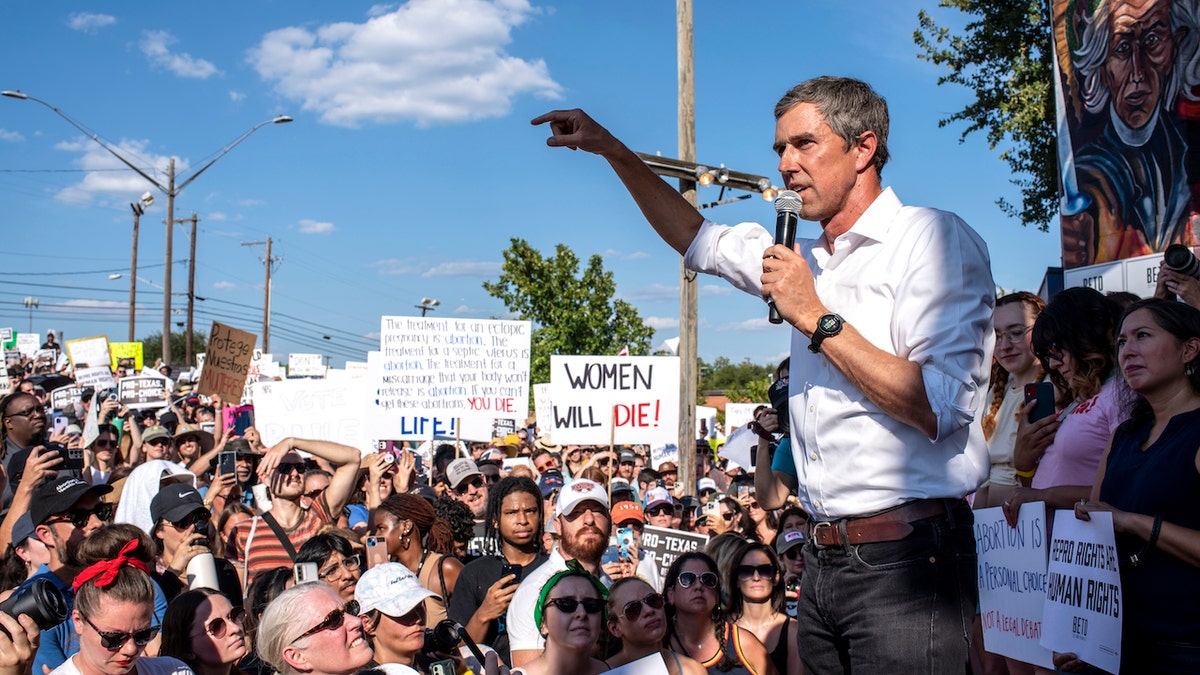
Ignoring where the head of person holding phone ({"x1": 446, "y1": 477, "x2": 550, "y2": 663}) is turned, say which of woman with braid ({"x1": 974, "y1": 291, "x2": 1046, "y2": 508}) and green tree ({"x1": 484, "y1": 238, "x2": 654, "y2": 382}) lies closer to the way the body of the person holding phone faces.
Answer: the woman with braid

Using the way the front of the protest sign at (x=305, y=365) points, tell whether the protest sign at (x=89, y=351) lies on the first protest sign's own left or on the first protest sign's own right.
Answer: on the first protest sign's own right

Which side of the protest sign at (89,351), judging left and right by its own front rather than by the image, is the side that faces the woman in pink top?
front

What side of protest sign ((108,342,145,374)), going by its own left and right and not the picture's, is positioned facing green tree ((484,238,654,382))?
left

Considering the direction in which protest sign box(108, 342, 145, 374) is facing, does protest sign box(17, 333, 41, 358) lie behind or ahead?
behind
